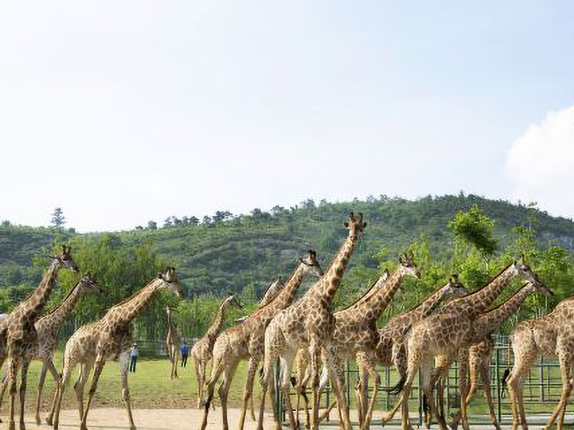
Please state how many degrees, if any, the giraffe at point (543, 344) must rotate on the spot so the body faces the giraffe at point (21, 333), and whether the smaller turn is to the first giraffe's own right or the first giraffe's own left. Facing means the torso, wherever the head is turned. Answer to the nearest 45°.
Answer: approximately 180°

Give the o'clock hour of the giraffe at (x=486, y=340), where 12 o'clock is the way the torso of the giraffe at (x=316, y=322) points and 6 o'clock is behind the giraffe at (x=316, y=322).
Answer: the giraffe at (x=486, y=340) is roughly at 11 o'clock from the giraffe at (x=316, y=322).

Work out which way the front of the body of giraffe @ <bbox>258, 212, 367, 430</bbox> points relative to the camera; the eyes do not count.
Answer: to the viewer's right

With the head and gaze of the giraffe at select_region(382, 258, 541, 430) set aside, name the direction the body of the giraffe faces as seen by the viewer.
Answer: to the viewer's right

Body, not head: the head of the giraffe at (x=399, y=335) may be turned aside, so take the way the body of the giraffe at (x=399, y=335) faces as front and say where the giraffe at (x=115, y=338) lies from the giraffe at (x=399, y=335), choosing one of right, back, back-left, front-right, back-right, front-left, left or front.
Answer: back

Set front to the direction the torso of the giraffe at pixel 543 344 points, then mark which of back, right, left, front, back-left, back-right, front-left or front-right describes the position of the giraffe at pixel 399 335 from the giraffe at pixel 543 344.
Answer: back

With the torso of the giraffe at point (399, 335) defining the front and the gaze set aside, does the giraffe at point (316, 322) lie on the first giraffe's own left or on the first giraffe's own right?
on the first giraffe's own right

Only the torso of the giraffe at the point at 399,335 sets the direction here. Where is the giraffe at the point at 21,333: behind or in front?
behind

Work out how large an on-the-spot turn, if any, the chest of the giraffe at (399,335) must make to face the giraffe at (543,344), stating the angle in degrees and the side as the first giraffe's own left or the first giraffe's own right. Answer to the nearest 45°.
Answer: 0° — it already faces it

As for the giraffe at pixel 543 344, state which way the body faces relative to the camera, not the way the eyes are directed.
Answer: to the viewer's right

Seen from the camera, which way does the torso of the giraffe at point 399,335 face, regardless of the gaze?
to the viewer's right

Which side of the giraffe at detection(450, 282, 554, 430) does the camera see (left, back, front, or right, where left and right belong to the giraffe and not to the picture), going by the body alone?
right
